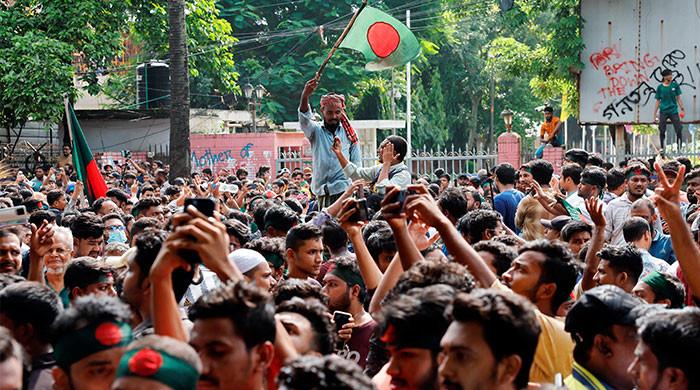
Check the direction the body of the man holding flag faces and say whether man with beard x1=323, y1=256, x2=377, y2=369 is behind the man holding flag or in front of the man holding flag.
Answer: in front

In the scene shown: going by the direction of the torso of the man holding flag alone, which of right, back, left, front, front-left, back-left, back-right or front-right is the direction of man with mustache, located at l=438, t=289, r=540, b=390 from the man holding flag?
front

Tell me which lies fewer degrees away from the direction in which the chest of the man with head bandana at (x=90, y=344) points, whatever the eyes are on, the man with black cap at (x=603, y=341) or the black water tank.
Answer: the man with black cap

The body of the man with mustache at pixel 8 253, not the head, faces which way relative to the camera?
toward the camera

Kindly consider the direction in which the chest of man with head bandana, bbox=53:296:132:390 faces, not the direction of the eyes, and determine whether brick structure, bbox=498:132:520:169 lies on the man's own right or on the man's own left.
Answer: on the man's own left

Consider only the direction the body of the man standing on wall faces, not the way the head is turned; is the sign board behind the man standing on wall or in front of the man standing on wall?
behind

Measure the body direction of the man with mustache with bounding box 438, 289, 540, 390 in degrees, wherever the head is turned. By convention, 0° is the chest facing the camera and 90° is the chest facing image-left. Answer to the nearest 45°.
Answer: approximately 45°

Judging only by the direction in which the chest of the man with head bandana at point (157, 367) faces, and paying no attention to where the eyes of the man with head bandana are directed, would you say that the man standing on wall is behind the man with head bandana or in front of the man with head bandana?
behind

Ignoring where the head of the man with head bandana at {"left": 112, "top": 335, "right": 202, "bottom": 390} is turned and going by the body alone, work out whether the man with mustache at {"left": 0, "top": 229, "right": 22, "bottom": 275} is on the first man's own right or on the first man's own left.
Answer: on the first man's own right

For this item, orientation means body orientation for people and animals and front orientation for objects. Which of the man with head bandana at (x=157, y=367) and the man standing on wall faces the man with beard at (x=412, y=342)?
the man standing on wall

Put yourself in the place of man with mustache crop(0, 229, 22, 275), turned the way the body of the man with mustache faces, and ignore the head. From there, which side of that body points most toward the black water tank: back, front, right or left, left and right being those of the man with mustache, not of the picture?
back

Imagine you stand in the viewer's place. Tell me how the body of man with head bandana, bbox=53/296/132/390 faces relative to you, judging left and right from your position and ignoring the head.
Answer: facing the viewer and to the right of the viewer
